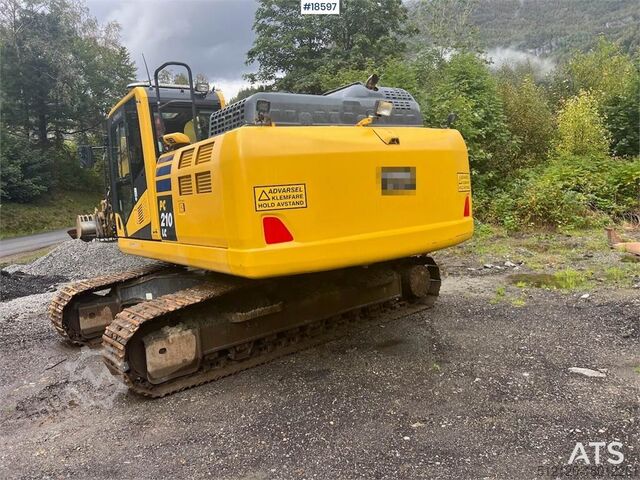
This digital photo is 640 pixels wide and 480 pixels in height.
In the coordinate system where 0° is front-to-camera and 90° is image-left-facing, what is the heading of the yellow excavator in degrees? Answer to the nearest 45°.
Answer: approximately 135°

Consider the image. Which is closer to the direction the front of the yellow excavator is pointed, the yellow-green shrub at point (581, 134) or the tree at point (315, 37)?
the tree

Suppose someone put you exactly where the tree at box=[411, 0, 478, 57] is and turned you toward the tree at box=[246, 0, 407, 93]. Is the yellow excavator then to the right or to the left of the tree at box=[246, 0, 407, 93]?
left

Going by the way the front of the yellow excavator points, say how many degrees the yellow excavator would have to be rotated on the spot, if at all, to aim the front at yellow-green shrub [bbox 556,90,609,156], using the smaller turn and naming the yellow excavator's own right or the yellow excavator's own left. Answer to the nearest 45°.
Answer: approximately 90° to the yellow excavator's own right

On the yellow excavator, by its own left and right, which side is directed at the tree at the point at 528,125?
right

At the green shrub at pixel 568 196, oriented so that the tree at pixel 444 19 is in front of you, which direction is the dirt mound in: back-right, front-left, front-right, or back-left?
back-left

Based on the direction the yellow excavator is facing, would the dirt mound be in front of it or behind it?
in front

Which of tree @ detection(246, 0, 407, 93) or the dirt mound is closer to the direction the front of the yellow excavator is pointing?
the dirt mound

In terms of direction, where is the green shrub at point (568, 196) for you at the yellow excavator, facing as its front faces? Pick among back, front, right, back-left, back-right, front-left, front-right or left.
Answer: right

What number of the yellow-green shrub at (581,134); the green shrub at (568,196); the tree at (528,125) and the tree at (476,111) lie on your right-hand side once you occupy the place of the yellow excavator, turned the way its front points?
4
